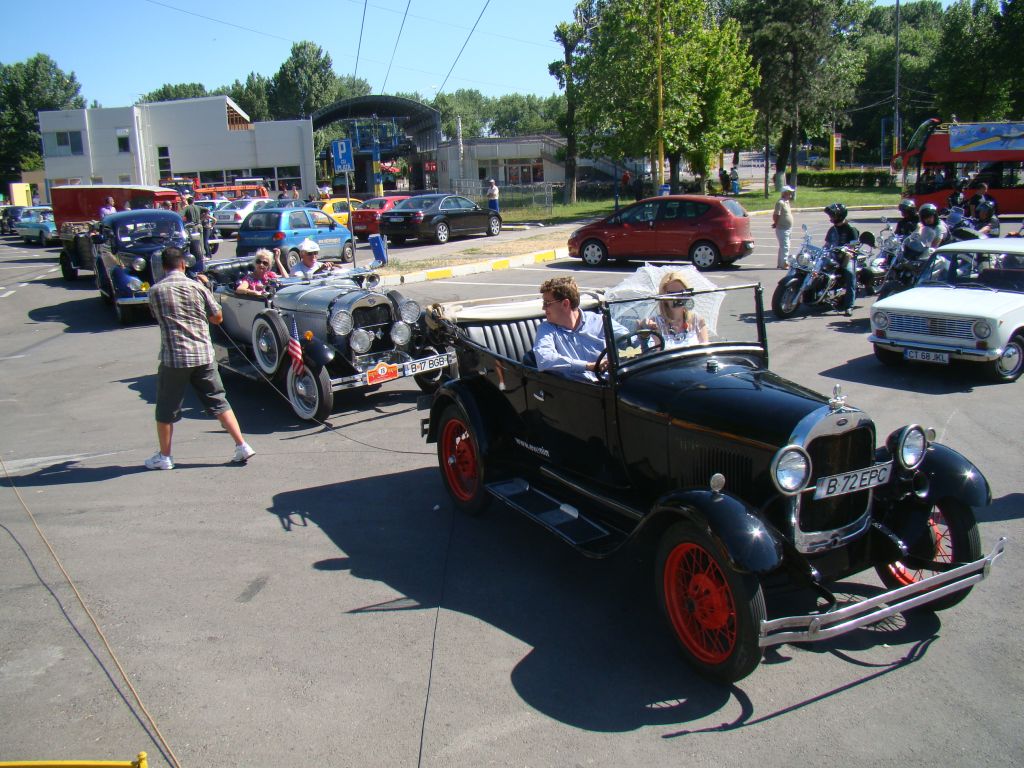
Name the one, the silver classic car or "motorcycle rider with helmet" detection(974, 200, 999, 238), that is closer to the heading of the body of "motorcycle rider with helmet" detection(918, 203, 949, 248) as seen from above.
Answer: the silver classic car

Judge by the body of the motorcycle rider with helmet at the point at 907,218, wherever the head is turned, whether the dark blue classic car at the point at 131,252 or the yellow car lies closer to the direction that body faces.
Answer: the dark blue classic car

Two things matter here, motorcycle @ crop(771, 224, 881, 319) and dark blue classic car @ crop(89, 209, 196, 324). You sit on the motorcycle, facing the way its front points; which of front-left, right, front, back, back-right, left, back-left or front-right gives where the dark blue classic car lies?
front-right

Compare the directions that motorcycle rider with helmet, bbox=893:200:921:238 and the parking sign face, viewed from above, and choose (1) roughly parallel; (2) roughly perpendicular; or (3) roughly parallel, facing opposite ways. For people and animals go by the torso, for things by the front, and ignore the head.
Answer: roughly perpendicular

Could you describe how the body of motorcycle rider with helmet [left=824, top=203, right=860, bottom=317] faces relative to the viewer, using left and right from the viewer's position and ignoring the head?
facing the viewer and to the left of the viewer

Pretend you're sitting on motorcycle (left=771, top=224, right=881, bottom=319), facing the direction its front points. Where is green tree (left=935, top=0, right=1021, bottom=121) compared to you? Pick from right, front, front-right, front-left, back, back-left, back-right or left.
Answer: back-right

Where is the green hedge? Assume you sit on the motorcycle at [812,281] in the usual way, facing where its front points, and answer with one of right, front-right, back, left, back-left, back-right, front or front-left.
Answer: back-right

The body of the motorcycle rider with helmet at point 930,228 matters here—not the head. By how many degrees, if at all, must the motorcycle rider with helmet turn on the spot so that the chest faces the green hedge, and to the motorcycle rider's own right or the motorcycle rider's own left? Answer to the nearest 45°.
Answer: approximately 135° to the motorcycle rider's own right

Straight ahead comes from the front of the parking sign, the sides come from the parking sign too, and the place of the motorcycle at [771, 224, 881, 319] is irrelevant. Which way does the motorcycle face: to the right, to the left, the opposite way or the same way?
to the right

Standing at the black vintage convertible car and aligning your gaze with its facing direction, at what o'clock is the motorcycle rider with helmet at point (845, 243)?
The motorcycle rider with helmet is roughly at 8 o'clock from the black vintage convertible car.

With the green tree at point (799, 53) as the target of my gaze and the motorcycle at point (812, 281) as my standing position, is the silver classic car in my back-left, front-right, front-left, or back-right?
back-left

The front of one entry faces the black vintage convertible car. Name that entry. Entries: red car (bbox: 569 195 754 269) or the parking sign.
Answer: the parking sign
